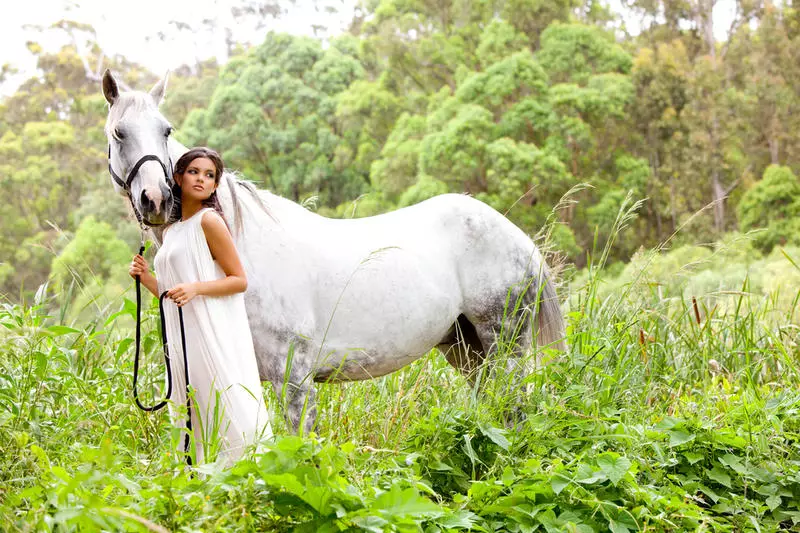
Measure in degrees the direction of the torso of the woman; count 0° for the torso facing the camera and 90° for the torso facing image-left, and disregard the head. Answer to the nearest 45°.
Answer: approximately 45°

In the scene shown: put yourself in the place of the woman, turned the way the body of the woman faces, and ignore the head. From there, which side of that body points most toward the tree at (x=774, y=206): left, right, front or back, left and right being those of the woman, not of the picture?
back
